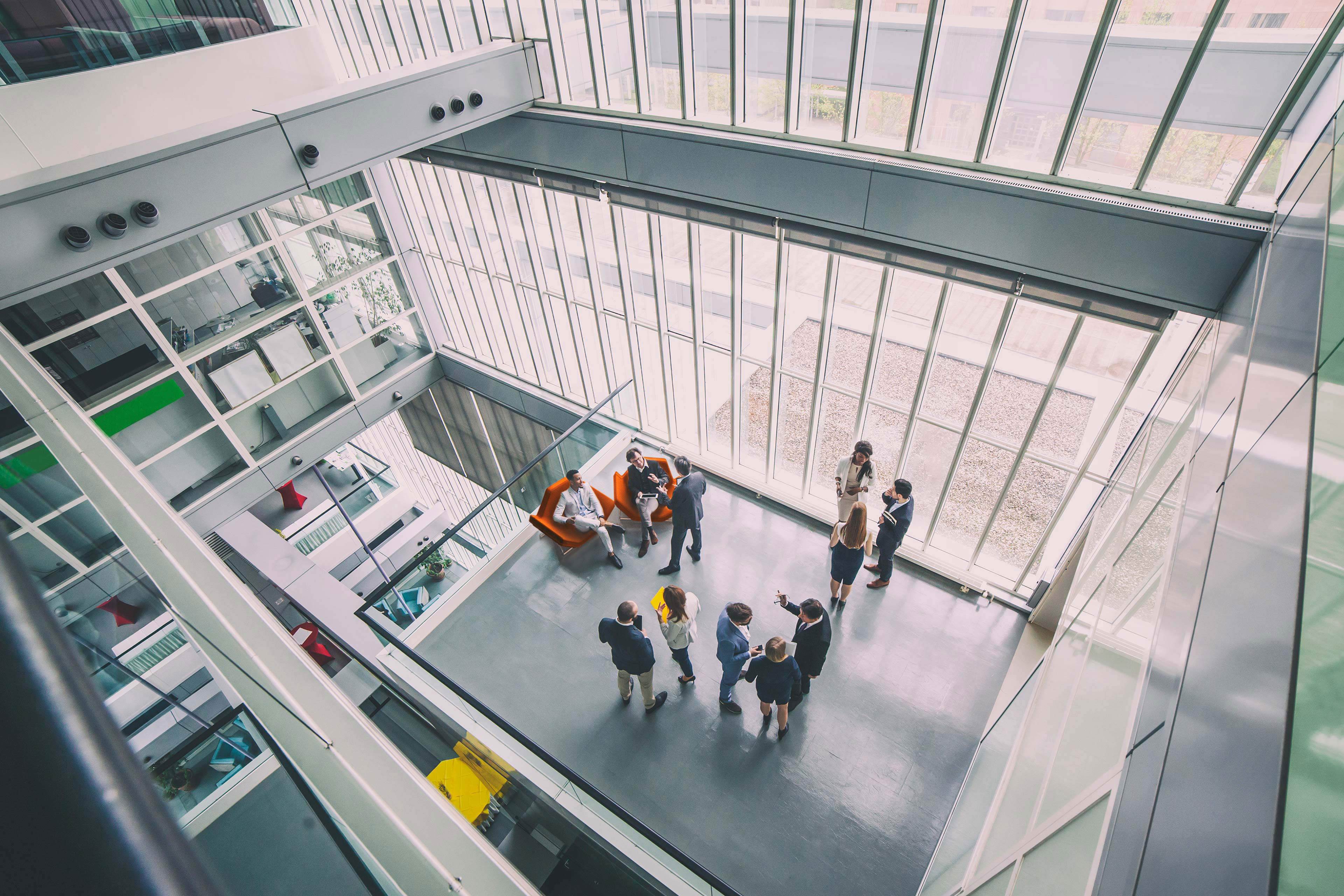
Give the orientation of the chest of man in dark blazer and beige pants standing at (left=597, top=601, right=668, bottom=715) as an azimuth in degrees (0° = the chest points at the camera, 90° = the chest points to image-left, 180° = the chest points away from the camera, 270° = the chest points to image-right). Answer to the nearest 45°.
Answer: approximately 225°

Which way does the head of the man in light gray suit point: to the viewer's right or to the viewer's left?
to the viewer's right

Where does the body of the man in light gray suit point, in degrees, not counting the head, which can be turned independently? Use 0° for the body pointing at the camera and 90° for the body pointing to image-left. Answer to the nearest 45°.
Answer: approximately 315°

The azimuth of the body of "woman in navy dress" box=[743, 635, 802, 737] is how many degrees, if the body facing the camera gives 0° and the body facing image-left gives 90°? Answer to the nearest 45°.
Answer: approximately 180°

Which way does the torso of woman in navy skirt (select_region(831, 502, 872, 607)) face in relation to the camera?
away from the camera

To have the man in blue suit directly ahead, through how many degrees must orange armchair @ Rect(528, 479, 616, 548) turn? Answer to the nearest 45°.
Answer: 0° — it already faces them

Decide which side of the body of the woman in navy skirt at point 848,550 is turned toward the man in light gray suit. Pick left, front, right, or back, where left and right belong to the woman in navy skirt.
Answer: left

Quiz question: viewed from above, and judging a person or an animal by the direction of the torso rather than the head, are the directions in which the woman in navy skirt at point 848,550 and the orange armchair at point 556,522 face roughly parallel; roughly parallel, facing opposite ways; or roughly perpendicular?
roughly perpendicular

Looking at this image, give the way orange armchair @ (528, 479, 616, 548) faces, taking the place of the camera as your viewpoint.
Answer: facing the viewer and to the right of the viewer

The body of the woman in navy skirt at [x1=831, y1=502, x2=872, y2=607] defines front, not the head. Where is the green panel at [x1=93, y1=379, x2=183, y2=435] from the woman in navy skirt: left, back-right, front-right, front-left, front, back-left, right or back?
left
